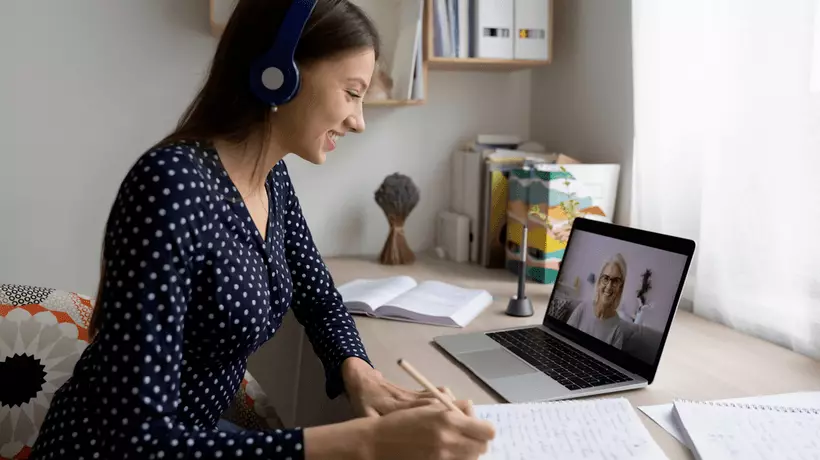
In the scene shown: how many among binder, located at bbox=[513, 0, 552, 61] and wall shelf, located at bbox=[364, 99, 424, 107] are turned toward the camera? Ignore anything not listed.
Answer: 2

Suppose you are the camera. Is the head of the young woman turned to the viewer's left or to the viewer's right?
to the viewer's right

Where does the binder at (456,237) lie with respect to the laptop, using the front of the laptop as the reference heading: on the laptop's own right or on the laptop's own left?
on the laptop's own right

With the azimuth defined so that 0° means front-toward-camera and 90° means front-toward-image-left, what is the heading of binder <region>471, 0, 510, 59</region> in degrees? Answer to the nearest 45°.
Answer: approximately 0°

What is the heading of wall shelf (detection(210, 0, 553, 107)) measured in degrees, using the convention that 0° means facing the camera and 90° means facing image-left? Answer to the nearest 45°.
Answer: approximately 0°

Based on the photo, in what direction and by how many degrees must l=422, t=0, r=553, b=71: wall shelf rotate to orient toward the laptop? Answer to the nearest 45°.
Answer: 0° — it already faces it
